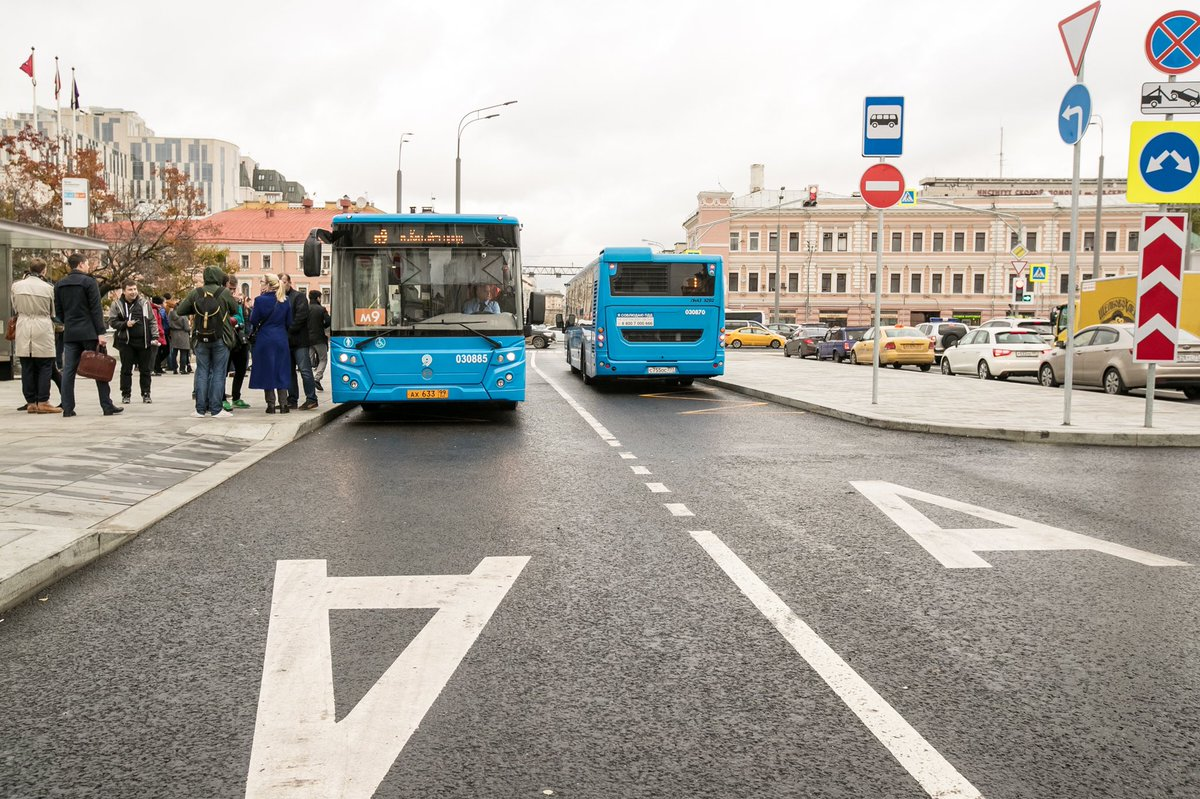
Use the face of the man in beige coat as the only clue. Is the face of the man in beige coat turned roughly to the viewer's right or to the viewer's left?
to the viewer's right

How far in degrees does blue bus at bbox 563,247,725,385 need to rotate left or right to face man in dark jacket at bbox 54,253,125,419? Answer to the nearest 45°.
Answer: approximately 135° to its left

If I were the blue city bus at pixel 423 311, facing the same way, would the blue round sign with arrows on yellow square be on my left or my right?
on my left

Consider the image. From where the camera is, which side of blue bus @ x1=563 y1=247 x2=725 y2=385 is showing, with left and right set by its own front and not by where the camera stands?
back

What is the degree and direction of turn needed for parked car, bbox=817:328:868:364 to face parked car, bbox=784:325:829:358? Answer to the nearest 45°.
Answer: approximately 45° to its right

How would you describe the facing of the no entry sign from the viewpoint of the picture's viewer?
facing the viewer

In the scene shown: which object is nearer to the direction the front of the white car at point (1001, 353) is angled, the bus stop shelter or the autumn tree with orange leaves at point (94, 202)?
the autumn tree with orange leaves

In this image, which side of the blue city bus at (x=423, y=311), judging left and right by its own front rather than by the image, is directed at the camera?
front

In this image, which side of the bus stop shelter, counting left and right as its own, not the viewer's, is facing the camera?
right

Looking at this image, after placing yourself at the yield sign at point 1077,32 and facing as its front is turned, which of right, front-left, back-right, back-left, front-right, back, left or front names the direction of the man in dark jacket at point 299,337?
front-right

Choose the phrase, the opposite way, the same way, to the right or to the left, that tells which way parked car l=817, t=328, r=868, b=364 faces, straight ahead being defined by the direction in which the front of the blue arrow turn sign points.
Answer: to the right

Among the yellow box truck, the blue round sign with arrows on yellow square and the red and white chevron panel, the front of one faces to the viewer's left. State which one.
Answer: the yellow box truck

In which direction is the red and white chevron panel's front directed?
toward the camera

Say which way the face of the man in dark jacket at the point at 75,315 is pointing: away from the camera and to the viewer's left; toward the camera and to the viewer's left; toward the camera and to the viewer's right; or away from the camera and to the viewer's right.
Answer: away from the camera and to the viewer's right

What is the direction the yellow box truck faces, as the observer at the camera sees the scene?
facing to the left of the viewer

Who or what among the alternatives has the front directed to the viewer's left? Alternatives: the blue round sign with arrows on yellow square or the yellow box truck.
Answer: the yellow box truck

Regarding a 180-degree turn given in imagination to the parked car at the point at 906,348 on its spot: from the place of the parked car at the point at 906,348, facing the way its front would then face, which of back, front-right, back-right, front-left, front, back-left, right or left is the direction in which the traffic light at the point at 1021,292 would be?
left
